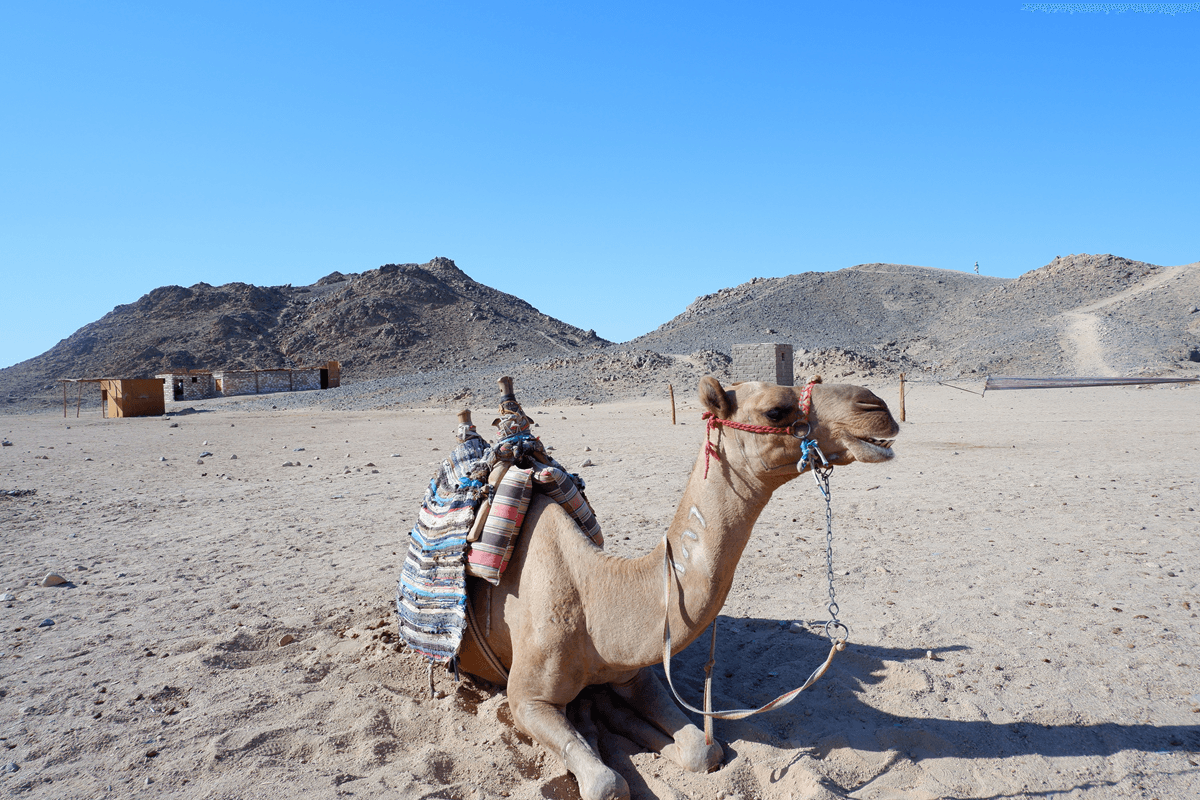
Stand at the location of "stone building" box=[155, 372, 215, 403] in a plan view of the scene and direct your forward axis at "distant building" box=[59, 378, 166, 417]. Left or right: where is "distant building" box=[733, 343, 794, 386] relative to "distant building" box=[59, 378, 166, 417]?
left

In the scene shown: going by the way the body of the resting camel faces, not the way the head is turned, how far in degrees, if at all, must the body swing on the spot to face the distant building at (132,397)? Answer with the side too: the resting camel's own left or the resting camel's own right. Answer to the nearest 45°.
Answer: approximately 180°

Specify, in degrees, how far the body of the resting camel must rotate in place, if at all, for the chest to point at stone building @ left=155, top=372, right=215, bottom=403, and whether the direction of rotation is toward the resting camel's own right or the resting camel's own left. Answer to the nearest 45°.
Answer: approximately 180°

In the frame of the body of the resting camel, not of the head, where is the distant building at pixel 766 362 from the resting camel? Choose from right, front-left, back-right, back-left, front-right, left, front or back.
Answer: back-left

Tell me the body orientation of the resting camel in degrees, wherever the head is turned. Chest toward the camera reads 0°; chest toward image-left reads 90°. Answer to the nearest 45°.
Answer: approximately 315°
